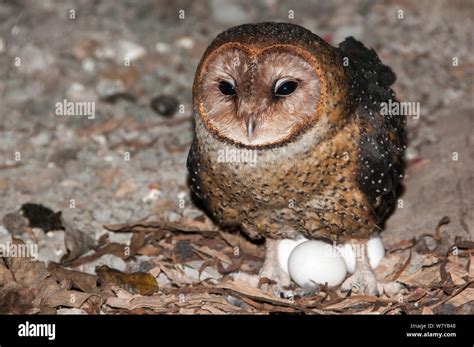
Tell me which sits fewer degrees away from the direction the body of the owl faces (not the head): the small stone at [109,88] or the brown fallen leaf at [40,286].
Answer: the brown fallen leaf

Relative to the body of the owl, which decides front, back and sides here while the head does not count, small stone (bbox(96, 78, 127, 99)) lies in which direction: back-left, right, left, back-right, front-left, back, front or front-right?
right

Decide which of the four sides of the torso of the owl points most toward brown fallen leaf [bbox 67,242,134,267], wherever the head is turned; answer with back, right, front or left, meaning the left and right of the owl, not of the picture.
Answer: right

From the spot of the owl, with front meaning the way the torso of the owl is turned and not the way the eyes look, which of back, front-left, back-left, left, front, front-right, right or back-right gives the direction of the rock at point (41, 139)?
right

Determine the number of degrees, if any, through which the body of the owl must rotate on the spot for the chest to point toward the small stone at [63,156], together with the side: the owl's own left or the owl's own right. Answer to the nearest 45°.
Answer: approximately 90° to the owl's own right

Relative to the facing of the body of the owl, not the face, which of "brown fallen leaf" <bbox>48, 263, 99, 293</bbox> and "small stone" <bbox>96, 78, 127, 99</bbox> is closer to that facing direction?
the brown fallen leaf

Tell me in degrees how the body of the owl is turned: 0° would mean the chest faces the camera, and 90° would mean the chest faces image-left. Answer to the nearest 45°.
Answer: approximately 45°

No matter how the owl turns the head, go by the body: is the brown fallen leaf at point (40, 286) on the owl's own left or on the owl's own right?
on the owl's own right

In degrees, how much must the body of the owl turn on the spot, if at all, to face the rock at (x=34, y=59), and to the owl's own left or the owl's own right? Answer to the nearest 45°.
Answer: approximately 90° to the owl's own right
